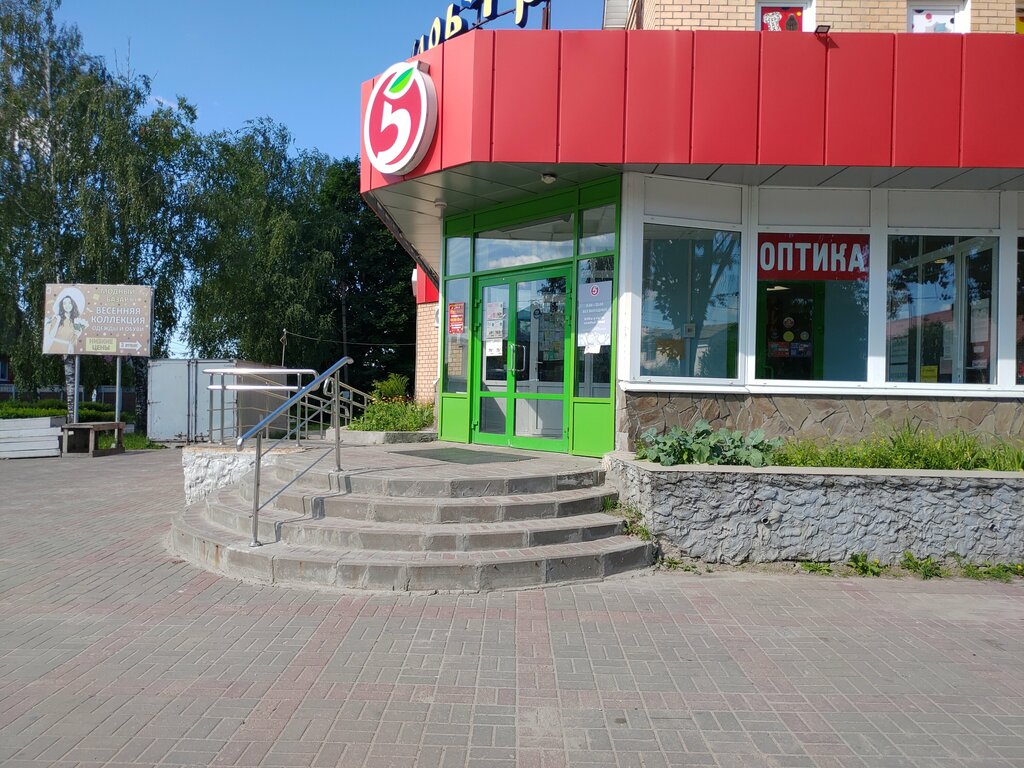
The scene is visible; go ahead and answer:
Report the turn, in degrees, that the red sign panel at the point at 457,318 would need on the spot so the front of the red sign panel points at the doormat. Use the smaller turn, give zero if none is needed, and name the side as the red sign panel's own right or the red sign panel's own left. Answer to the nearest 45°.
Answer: approximately 45° to the red sign panel's own left

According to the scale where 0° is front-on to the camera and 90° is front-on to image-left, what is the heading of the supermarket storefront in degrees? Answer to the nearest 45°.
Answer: approximately 45°

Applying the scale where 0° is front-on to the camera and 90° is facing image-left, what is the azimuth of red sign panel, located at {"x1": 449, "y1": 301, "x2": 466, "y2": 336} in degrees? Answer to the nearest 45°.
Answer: approximately 45°

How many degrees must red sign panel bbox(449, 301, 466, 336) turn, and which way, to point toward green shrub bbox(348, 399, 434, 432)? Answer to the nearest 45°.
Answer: approximately 90° to its right

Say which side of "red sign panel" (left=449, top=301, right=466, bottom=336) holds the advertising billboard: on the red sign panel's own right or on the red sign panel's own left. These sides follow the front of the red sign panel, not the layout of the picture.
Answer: on the red sign panel's own right
